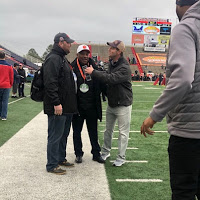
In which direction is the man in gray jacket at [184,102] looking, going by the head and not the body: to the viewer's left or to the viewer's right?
to the viewer's left

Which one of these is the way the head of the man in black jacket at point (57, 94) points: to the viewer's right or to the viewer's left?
to the viewer's right

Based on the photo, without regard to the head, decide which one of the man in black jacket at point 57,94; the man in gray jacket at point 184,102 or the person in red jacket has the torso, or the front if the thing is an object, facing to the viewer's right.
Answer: the man in black jacket

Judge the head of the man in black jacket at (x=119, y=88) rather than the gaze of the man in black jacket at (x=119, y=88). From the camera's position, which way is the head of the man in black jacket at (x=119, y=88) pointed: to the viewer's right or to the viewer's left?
to the viewer's left

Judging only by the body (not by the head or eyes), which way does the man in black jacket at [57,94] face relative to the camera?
to the viewer's right

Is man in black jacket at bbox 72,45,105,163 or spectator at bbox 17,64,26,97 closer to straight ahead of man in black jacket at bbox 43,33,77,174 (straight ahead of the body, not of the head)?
the man in black jacket

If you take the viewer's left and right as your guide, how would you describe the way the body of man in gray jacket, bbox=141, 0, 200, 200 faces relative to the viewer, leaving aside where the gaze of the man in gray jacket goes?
facing away from the viewer and to the left of the viewer

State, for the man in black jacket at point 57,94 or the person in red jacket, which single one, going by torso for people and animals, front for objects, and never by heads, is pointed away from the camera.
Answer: the person in red jacket

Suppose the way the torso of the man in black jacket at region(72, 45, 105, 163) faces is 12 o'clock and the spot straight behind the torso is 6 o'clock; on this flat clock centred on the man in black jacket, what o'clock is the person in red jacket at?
The person in red jacket is roughly at 5 o'clock from the man in black jacket.

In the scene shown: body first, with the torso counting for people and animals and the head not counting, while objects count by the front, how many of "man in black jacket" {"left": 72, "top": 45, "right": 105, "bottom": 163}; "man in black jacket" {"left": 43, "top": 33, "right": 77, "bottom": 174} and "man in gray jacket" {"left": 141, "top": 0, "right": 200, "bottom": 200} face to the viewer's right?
1
